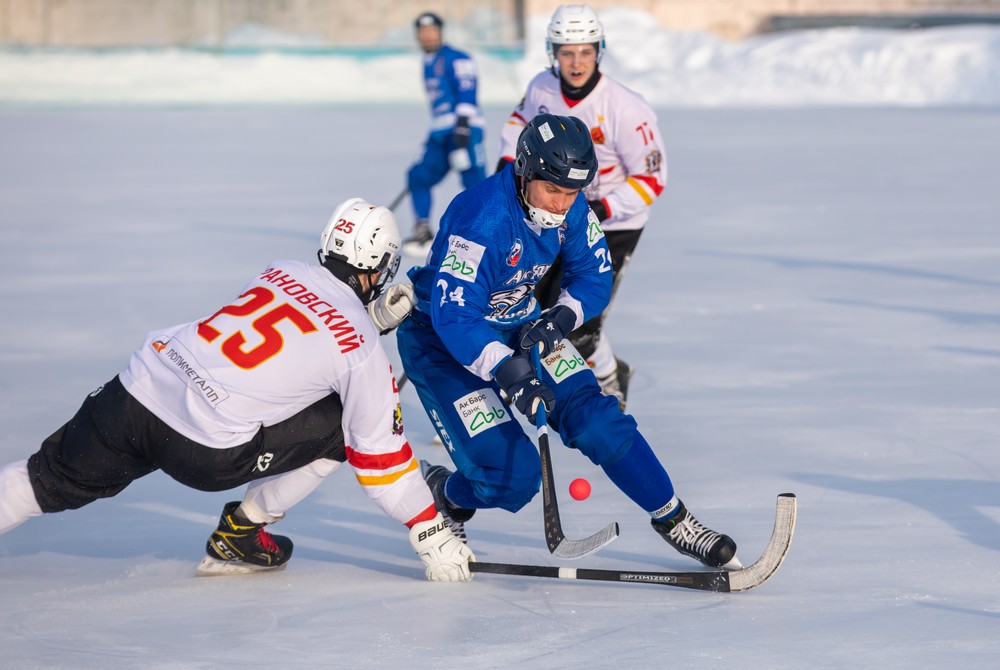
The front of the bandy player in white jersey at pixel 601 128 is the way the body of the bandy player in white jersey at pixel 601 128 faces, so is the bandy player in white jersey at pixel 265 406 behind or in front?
in front

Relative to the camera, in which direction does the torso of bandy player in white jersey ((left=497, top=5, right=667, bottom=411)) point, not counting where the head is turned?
toward the camera

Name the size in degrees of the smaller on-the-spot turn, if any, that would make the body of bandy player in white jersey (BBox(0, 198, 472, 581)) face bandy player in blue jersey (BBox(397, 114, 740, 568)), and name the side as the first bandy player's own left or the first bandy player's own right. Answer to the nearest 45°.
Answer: approximately 45° to the first bandy player's own right

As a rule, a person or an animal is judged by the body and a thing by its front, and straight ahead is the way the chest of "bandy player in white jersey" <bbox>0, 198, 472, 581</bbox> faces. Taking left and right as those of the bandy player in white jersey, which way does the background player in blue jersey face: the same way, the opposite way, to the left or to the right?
the opposite way

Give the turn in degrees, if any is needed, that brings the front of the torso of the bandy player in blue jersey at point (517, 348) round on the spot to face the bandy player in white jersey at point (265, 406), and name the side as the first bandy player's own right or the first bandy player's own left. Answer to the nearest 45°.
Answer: approximately 90° to the first bandy player's own right

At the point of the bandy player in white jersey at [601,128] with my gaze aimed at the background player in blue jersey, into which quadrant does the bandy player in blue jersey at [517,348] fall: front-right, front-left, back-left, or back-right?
back-left

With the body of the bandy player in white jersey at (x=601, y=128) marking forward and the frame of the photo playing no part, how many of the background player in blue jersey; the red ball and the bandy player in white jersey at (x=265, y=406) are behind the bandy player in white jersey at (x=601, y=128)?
1

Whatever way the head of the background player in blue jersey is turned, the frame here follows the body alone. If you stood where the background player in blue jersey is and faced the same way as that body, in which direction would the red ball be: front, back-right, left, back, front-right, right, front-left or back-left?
front-left

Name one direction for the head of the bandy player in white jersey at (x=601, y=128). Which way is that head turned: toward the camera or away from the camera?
toward the camera

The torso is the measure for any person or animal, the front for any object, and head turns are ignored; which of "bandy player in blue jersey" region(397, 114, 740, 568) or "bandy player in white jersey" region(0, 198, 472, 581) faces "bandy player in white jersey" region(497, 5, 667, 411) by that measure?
"bandy player in white jersey" region(0, 198, 472, 581)

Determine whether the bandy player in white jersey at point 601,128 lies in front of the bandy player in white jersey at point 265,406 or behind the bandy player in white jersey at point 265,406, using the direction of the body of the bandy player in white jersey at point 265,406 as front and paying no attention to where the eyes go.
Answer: in front

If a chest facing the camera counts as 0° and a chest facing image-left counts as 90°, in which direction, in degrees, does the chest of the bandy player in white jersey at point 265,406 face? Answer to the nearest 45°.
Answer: approximately 225°

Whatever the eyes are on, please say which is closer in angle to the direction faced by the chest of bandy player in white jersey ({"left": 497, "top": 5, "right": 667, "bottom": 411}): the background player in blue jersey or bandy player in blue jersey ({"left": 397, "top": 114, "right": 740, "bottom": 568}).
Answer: the bandy player in blue jersey

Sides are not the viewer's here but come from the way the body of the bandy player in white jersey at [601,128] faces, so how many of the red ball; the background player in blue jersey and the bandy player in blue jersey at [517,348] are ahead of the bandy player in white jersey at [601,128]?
2

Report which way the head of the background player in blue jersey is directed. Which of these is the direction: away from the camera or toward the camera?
toward the camera
